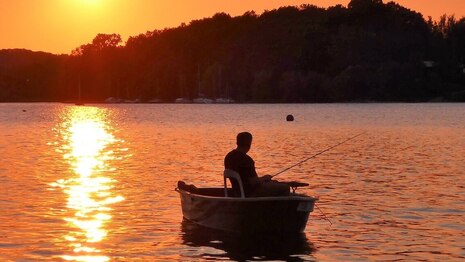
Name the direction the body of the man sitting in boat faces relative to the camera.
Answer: to the viewer's right
